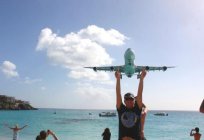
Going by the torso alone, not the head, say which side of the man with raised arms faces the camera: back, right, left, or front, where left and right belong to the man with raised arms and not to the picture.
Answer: front
